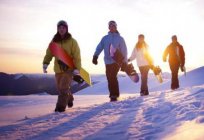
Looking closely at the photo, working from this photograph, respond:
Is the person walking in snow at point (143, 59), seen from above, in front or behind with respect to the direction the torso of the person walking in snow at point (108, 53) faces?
behind

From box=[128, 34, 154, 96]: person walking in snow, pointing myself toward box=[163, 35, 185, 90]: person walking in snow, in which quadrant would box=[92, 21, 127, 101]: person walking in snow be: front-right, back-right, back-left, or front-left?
back-right

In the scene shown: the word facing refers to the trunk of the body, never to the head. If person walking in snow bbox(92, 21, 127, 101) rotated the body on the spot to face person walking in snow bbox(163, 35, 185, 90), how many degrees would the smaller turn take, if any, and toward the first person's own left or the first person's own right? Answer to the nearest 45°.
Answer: approximately 135° to the first person's own left

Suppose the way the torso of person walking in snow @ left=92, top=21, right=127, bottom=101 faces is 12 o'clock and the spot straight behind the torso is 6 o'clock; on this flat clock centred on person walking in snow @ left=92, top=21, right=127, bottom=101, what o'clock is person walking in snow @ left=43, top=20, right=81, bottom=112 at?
person walking in snow @ left=43, top=20, right=81, bottom=112 is roughly at 1 o'clock from person walking in snow @ left=92, top=21, right=127, bottom=101.

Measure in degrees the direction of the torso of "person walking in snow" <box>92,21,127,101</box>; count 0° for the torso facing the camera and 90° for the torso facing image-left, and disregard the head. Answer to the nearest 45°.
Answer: approximately 0°
